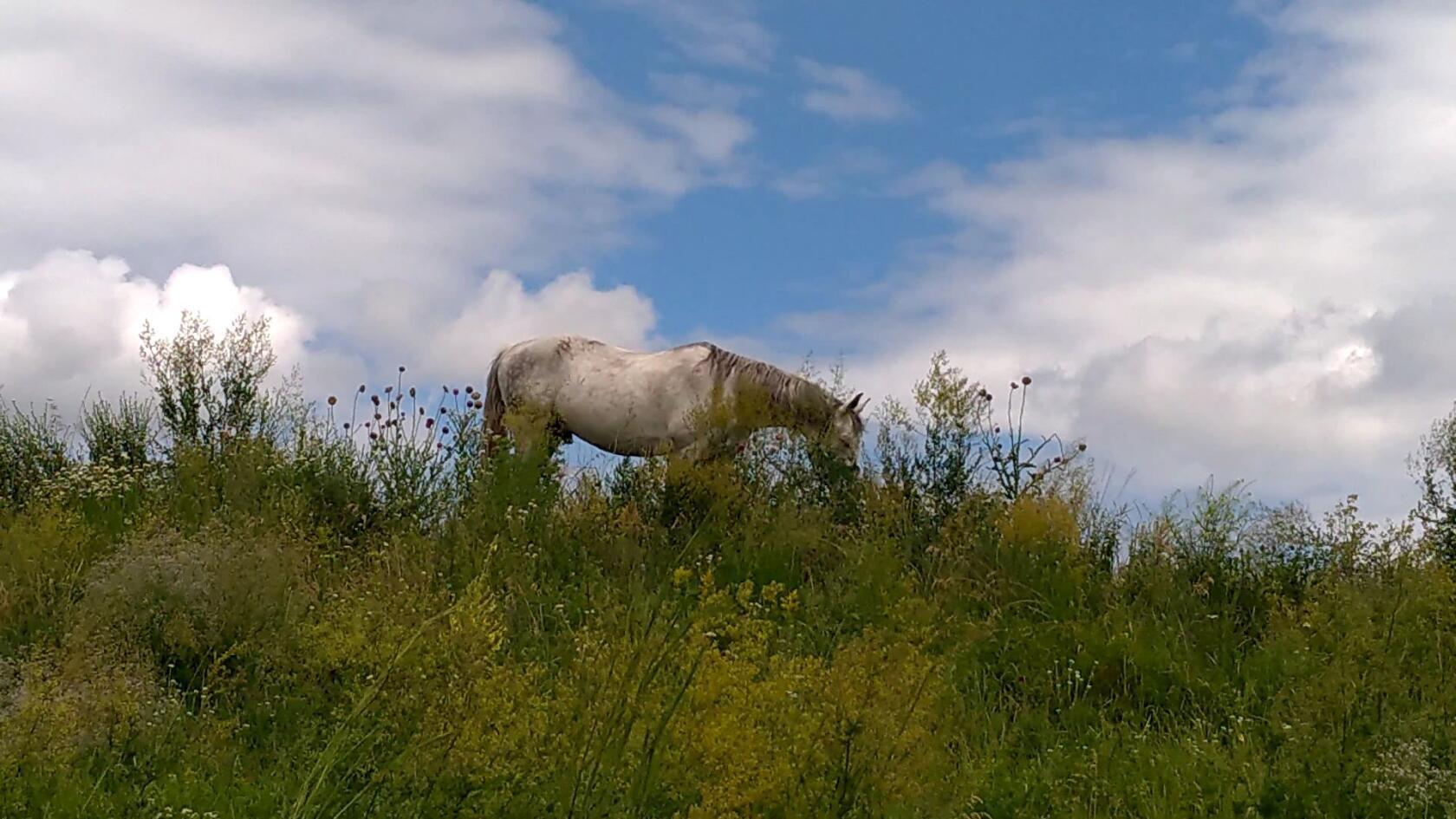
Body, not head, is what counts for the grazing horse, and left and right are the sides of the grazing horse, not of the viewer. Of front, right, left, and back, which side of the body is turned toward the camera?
right
